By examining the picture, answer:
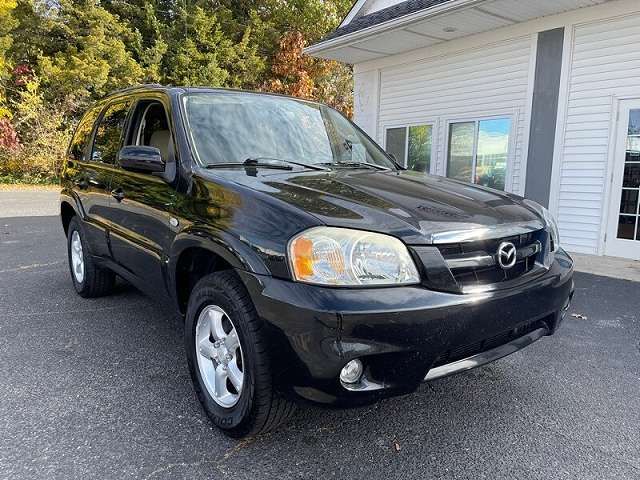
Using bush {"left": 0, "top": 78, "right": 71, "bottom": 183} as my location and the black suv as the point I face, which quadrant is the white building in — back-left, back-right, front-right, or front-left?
front-left

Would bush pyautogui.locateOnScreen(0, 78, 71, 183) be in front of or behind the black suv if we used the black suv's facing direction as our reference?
behind

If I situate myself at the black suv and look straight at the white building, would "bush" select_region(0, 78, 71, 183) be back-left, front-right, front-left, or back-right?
front-left

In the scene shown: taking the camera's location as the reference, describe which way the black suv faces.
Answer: facing the viewer and to the right of the viewer

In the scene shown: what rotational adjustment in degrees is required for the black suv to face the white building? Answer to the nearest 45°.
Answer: approximately 90° to its left
